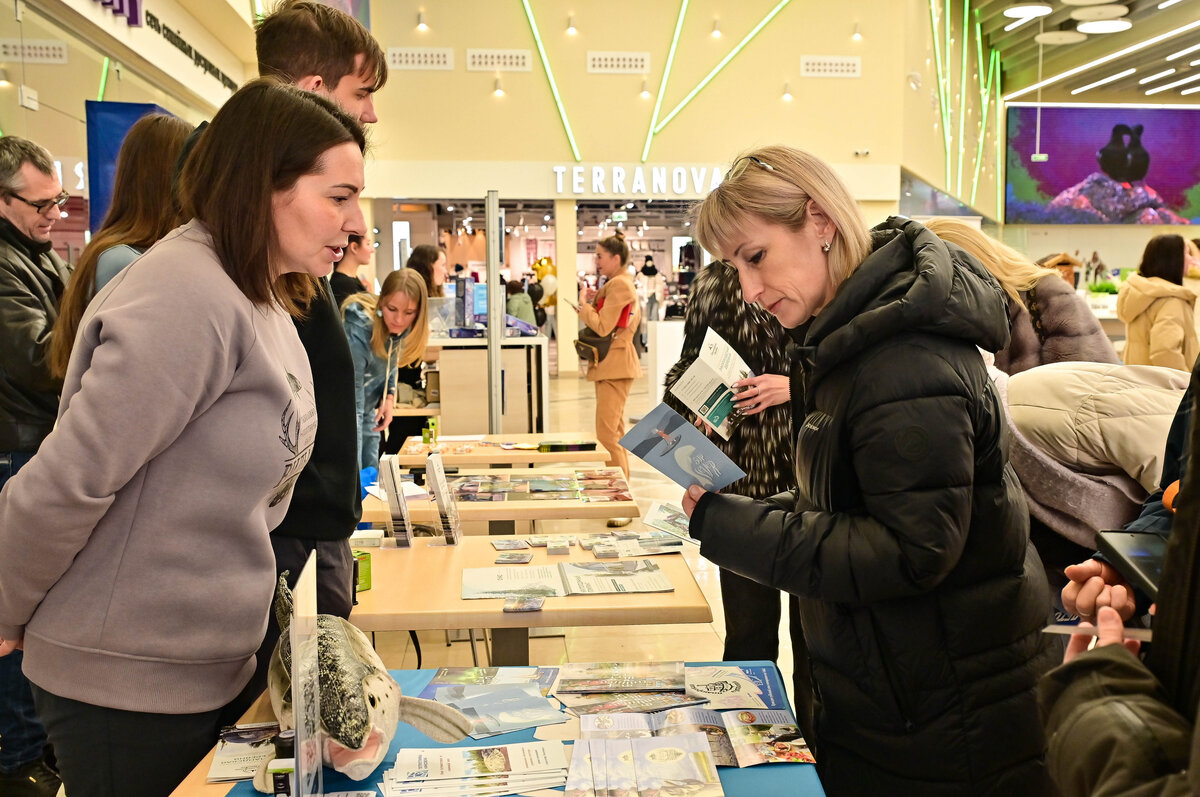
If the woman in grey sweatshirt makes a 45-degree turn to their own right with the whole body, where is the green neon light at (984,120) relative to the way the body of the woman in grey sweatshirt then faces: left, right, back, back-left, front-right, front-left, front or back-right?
left

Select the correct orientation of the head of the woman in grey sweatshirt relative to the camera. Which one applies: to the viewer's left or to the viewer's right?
to the viewer's right

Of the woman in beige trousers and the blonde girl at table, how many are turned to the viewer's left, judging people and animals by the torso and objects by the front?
1

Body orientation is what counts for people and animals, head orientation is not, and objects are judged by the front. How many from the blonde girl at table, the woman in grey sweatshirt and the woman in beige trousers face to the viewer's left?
1

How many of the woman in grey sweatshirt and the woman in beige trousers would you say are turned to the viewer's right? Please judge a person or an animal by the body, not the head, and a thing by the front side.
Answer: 1

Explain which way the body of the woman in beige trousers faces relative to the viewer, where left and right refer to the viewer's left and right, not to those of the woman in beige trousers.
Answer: facing to the left of the viewer

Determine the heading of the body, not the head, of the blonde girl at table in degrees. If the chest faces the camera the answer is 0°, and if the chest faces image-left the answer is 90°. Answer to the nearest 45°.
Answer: approximately 315°

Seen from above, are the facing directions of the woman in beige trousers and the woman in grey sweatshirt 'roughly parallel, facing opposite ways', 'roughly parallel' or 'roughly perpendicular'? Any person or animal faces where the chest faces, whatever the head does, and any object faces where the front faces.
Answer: roughly parallel, facing opposite ways

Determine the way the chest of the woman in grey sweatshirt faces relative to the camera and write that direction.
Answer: to the viewer's right

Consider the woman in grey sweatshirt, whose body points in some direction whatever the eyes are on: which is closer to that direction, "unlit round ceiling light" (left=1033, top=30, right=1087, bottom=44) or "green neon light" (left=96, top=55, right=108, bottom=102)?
the unlit round ceiling light
